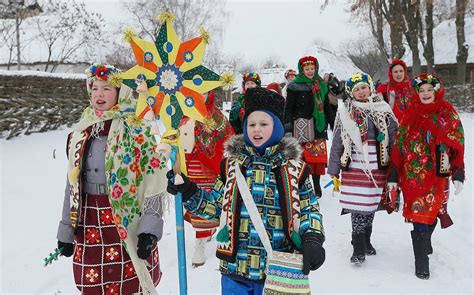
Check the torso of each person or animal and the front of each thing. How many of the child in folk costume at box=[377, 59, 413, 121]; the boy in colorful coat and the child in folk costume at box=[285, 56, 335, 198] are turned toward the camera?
3

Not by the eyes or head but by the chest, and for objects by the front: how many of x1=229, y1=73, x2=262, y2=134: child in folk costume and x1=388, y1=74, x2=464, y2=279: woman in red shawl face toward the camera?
2

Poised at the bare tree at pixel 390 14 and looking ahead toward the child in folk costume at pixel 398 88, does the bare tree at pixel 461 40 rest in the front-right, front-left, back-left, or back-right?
back-left

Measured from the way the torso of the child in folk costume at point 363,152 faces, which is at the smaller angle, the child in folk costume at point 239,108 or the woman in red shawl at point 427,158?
the woman in red shawl

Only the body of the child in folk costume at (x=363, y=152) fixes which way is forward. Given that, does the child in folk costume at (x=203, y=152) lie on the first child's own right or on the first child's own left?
on the first child's own right

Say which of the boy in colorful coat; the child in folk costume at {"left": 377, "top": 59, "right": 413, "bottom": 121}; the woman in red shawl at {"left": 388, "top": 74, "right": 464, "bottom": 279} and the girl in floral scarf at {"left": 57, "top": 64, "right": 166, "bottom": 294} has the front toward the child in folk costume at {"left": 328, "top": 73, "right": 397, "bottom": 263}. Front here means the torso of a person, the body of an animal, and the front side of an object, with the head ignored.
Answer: the child in folk costume at {"left": 377, "top": 59, "right": 413, "bottom": 121}

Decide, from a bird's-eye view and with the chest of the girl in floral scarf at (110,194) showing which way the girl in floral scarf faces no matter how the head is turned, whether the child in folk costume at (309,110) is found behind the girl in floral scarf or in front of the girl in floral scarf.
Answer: behind

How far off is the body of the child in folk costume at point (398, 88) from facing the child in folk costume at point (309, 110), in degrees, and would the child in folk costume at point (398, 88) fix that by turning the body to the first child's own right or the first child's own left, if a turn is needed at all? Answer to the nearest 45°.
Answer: approximately 45° to the first child's own right

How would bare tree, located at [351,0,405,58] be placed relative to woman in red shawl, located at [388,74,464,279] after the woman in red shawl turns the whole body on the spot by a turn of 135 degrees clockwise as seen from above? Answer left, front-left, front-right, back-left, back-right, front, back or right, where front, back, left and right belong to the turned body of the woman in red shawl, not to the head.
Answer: front-right
